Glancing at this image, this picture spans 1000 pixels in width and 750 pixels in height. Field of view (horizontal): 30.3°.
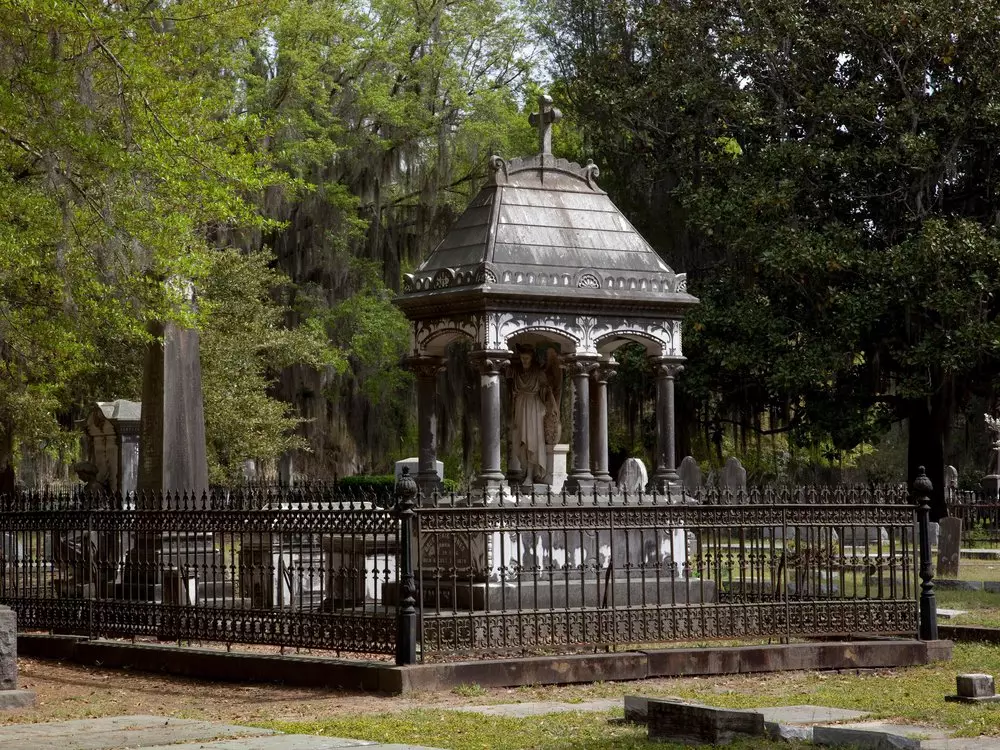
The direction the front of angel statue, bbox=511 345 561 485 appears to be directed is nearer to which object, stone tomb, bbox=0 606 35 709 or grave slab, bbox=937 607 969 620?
the stone tomb

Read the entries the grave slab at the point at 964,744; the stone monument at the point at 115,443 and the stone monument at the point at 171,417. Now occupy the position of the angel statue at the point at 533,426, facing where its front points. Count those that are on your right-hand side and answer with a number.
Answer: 2

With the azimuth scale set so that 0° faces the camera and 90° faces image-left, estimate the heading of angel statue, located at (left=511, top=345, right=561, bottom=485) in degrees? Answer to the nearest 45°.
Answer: approximately 45°

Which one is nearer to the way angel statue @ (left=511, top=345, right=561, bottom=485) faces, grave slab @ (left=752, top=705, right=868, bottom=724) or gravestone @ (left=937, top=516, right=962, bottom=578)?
the grave slab

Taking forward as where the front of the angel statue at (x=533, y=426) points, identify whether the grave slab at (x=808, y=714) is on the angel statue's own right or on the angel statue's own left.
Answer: on the angel statue's own left

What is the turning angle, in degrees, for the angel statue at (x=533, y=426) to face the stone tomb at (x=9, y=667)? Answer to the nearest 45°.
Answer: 0° — it already faces it

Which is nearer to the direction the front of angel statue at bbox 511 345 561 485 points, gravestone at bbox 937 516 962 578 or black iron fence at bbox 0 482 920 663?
the black iron fence
